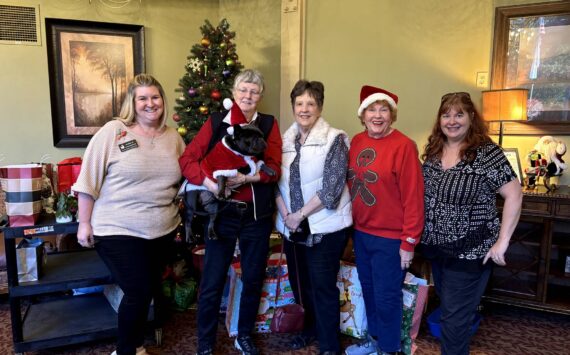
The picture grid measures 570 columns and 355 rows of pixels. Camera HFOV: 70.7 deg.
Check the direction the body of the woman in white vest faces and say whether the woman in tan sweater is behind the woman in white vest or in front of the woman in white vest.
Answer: in front

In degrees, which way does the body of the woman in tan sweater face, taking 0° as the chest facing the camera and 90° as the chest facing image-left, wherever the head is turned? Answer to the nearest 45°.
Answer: approximately 315°

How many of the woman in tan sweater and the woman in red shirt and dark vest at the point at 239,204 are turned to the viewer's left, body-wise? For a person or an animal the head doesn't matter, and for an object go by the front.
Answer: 0

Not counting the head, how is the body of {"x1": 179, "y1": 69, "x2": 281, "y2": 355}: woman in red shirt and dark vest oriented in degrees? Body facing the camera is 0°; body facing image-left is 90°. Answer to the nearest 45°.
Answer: approximately 0°

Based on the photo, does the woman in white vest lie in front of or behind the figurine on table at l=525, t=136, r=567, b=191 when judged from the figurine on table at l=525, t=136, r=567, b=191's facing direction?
in front

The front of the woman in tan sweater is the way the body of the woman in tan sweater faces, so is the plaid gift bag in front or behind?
behind

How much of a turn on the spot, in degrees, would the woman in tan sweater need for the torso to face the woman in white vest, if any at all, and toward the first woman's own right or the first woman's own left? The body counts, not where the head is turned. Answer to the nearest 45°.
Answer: approximately 45° to the first woman's own left

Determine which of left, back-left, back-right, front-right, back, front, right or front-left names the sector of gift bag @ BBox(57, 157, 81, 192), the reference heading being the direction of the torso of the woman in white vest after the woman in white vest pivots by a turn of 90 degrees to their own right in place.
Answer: front-left

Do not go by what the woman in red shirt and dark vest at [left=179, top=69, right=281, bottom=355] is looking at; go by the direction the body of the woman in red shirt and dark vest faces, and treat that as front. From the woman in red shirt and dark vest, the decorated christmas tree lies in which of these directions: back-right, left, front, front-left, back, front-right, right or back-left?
back
